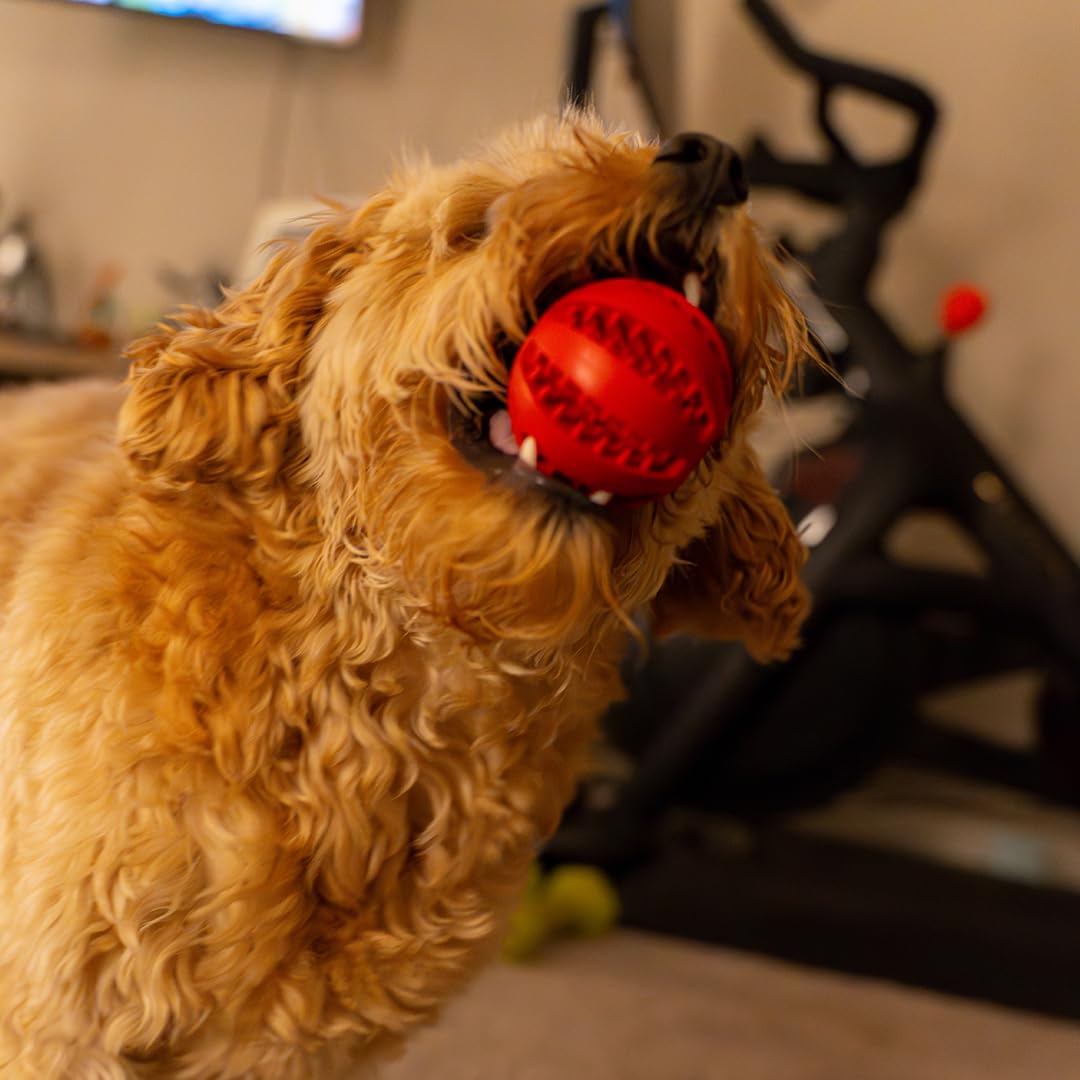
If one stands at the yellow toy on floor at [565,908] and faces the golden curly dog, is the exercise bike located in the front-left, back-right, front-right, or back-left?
back-left

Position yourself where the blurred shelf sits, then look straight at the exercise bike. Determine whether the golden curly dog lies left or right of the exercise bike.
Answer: right

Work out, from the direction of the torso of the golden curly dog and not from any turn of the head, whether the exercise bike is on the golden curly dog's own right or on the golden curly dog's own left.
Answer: on the golden curly dog's own left
